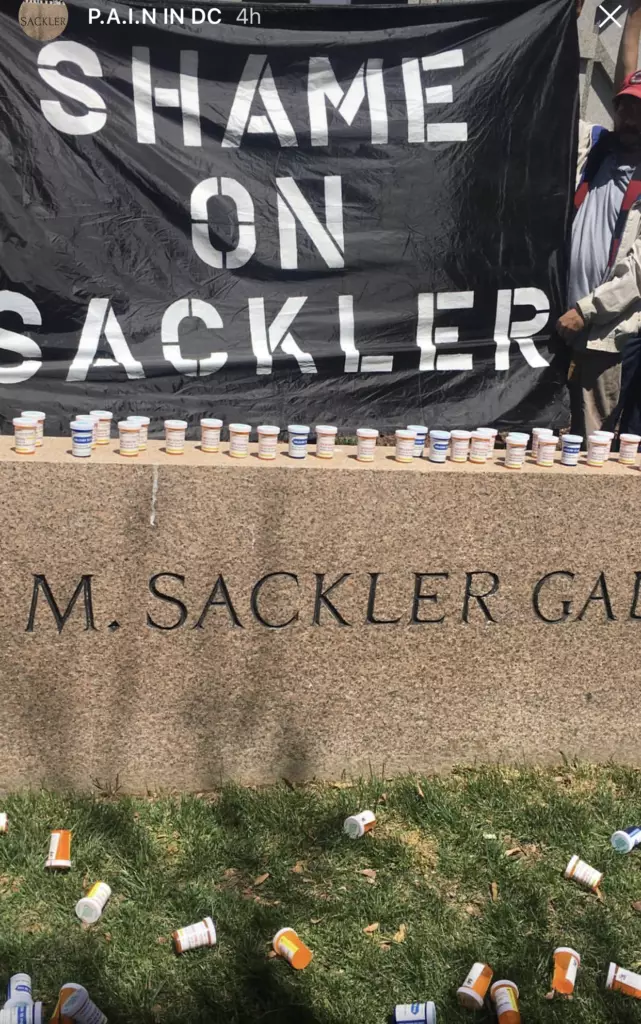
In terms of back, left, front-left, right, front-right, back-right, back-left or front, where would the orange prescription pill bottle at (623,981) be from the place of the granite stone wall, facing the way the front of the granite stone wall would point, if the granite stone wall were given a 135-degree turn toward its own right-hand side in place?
back

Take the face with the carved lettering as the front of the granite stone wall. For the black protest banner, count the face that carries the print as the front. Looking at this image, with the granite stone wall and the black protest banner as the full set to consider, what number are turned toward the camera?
2

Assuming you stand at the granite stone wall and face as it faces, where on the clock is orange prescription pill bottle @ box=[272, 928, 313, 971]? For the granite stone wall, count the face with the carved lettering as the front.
The orange prescription pill bottle is roughly at 12 o'clock from the granite stone wall.

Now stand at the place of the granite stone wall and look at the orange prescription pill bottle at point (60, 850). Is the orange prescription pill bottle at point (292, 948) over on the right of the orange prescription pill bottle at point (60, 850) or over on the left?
left

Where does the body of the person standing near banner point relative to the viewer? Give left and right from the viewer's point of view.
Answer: facing the viewer and to the left of the viewer

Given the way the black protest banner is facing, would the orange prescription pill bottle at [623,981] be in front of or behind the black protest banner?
in front

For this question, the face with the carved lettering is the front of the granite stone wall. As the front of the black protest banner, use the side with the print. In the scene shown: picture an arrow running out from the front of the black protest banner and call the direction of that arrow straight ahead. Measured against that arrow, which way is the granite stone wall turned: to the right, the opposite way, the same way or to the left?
the same way

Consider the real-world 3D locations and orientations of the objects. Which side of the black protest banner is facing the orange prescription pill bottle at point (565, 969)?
front

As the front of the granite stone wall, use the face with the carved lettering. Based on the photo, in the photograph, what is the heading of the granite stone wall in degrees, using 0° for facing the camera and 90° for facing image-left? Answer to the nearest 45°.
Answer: approximately 0°

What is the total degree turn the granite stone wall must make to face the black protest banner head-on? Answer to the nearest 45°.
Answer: approximately 180°

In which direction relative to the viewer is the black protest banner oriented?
toward the camera

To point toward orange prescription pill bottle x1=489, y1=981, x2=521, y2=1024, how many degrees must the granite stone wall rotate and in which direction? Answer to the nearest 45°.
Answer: approximately 45° to its left

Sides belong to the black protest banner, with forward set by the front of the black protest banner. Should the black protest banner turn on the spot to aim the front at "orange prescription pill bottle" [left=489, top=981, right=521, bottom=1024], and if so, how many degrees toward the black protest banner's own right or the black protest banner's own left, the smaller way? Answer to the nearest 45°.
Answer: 0° — it already faces it

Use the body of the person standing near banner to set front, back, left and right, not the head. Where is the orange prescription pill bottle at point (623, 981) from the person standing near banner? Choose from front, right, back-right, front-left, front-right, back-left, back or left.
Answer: front-left

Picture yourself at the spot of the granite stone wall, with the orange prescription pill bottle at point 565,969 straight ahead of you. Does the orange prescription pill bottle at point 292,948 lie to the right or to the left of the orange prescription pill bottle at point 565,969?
right
